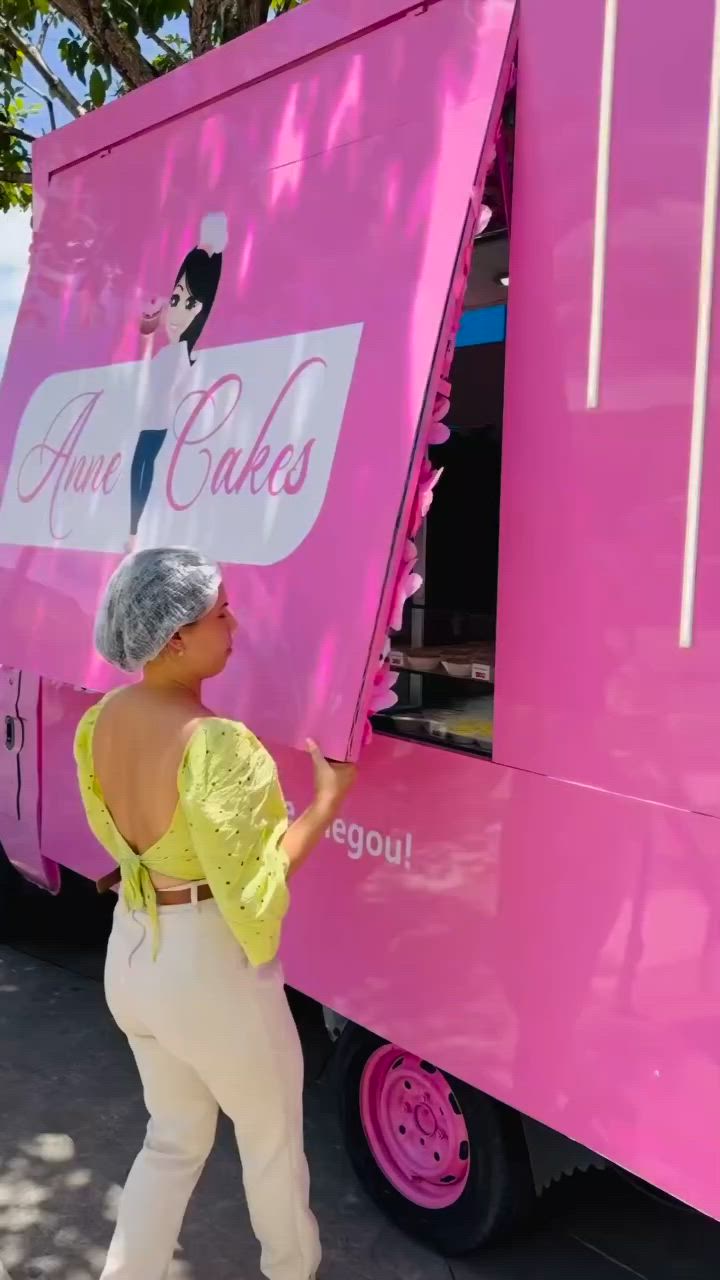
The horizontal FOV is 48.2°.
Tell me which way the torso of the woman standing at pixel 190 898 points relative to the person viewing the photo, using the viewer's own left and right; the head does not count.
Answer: facing away from the viewer and to the right of the viewer

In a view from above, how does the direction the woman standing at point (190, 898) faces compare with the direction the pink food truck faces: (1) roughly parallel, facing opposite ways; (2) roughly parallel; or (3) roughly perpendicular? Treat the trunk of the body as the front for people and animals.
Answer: roughly perpendicular
